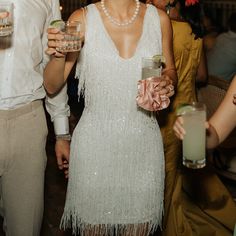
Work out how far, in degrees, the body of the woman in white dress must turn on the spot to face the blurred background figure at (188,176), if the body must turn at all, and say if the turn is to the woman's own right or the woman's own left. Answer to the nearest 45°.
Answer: approximately 135° to the woman's own left

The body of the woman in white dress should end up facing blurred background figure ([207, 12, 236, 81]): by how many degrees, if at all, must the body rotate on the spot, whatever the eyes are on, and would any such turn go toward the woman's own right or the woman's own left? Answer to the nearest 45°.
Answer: approximately 135° to the woman's own left

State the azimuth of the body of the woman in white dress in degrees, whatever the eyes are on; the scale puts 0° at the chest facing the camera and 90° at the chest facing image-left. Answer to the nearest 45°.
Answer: approximately 0°

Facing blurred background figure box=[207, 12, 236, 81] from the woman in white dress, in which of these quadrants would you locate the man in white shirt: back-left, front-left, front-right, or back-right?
back-left
